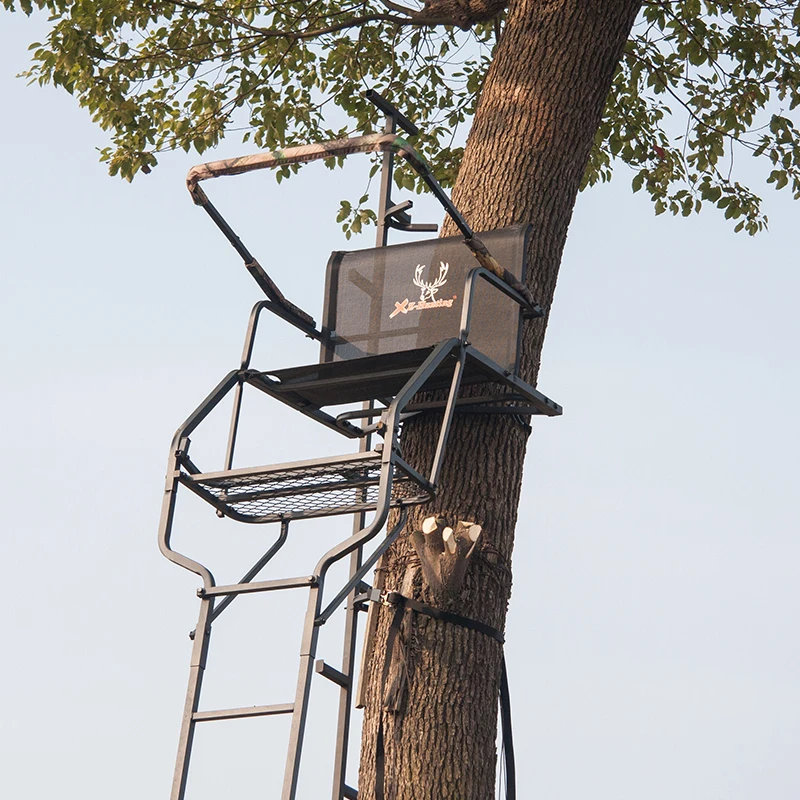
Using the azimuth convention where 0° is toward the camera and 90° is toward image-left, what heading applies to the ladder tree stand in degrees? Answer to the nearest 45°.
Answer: approximately 45°
